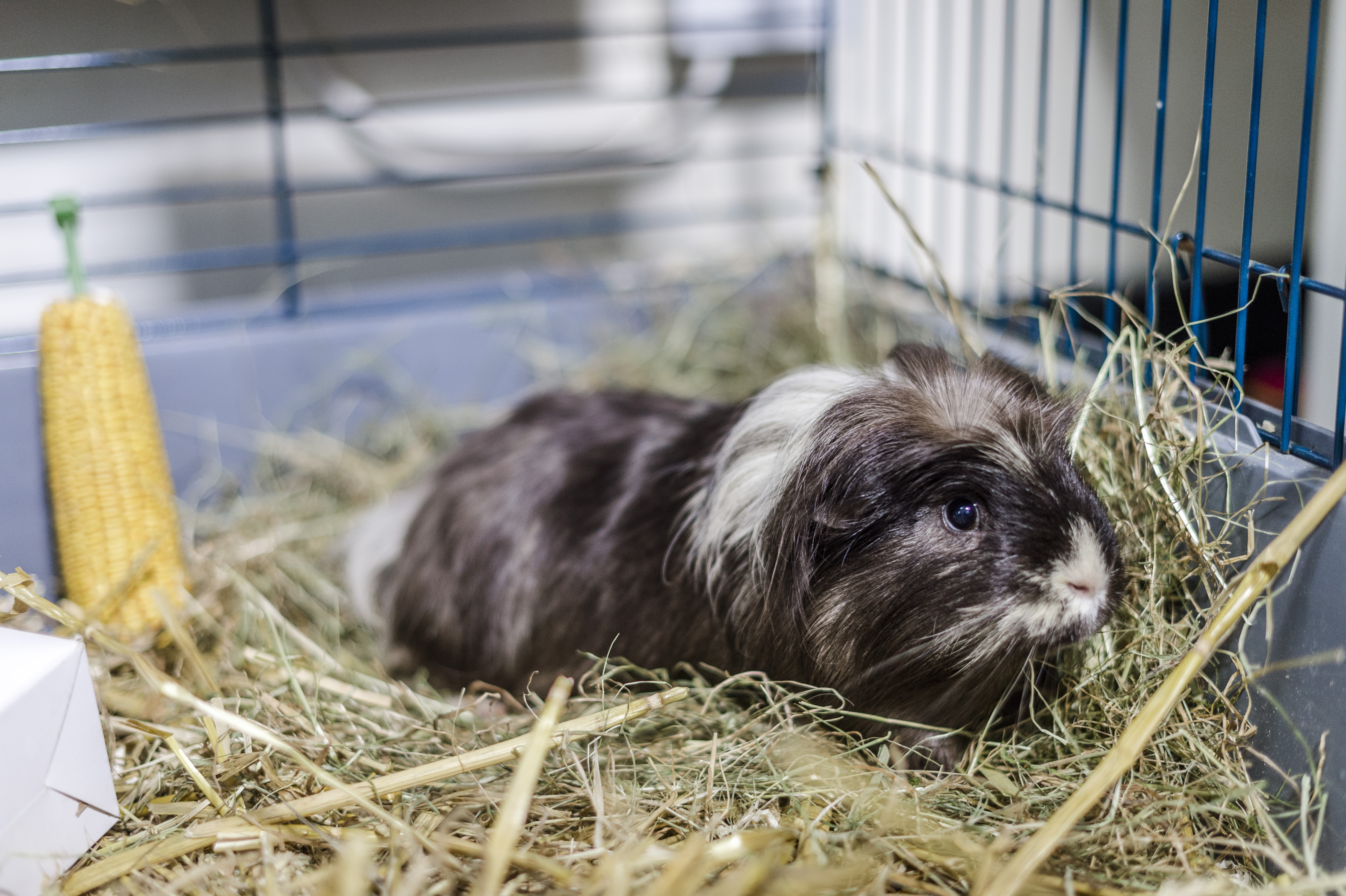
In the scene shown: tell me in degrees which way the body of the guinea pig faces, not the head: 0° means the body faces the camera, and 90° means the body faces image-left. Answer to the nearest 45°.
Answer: approximately 315°

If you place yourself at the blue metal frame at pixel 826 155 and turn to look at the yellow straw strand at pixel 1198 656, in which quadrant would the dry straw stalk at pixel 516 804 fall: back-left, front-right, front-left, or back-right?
front-right

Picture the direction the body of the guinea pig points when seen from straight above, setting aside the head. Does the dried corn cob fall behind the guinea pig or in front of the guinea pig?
behind
